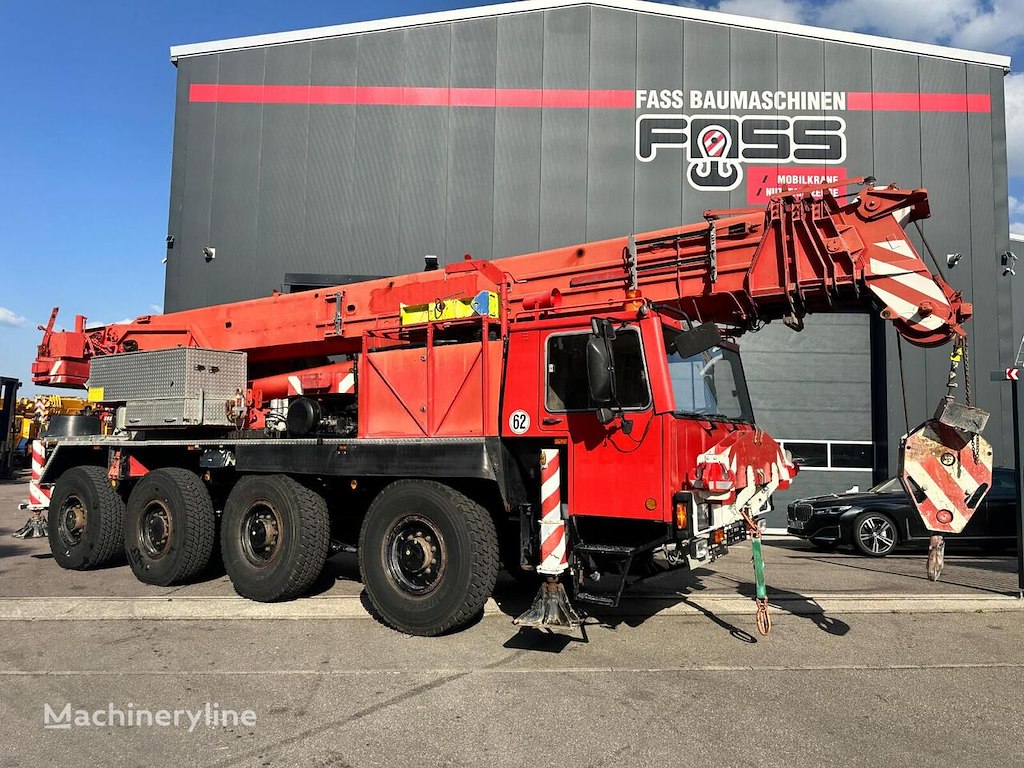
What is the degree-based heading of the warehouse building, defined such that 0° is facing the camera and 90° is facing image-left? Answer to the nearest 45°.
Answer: approximately 0°

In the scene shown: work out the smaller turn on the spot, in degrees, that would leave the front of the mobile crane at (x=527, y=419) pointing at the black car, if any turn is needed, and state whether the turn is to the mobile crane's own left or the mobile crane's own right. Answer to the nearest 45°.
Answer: approximately 90° to the mobile crane's own left

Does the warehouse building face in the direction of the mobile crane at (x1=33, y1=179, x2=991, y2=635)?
yes

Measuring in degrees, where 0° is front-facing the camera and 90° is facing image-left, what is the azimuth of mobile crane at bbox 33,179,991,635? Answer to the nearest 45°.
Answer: approximately 315°

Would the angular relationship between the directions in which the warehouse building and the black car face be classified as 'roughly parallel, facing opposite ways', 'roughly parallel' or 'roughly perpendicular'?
roughly perpendicular

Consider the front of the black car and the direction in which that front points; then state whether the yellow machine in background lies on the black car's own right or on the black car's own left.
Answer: on the black car's own right

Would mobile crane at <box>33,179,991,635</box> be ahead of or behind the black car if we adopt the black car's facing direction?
ahead

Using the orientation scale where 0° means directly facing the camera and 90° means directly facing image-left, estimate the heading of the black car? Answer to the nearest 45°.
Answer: approximately 45°

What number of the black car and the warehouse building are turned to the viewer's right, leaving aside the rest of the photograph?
0
